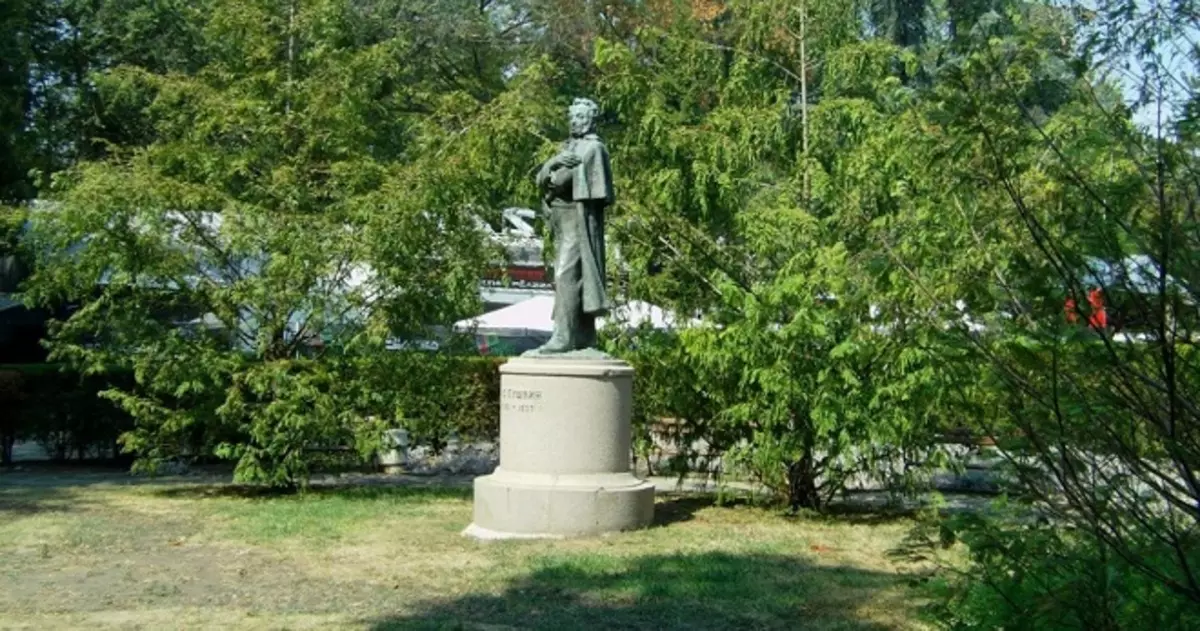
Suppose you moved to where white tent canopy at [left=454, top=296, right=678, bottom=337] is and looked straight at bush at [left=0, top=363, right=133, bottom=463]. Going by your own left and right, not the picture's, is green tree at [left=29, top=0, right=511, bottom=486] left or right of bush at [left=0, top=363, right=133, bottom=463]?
left

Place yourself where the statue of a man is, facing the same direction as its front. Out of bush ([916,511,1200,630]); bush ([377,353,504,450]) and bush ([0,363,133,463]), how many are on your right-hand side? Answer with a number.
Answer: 2

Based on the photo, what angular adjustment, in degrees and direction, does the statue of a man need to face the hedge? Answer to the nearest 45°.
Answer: approximately 90° to its right

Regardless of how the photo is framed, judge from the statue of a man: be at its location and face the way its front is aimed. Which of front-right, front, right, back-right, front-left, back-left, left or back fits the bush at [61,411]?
right

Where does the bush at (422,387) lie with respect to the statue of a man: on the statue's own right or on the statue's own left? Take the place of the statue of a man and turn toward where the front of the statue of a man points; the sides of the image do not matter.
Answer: on the statue's own right

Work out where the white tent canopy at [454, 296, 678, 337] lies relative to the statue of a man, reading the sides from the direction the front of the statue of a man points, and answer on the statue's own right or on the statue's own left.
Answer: on the statue's own right

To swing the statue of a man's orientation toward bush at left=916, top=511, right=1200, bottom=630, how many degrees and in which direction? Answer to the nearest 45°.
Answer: approximately 45° to its left

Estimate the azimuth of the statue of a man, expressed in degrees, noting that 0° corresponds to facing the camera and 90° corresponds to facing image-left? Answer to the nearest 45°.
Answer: approximately 45°
